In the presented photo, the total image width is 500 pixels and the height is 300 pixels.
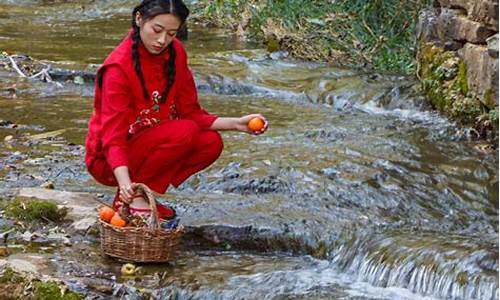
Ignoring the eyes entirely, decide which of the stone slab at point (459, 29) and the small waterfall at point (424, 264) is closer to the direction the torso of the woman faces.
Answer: the small waterfall

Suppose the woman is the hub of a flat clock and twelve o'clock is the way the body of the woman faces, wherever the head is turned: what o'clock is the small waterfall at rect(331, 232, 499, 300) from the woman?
The small waterfall is roughly at 11 o'clock from the woman.

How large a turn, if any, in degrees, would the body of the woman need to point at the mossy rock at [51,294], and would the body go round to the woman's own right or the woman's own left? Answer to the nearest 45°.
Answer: approximately 90° to the woman's own right

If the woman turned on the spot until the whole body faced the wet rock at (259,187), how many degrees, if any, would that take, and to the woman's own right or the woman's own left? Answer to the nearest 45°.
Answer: approximately 90° to the woman's own left

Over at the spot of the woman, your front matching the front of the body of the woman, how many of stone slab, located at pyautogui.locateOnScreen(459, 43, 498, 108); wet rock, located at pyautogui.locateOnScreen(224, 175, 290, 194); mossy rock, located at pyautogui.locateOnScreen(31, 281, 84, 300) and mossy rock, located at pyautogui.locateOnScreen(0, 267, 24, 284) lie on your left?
2

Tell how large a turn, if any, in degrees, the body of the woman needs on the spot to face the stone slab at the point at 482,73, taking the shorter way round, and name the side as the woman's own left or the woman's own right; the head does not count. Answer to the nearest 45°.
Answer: approximately 90° to the woman's own left

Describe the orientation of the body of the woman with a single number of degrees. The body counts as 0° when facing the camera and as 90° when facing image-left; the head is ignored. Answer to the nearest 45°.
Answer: approximately 315°

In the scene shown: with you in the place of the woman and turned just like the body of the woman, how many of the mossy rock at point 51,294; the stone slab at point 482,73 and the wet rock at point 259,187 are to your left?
2

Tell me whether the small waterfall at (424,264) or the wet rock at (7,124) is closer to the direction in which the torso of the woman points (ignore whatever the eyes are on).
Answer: the small waterfall

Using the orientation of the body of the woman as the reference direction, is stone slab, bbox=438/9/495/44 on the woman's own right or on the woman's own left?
on the woman's own left
